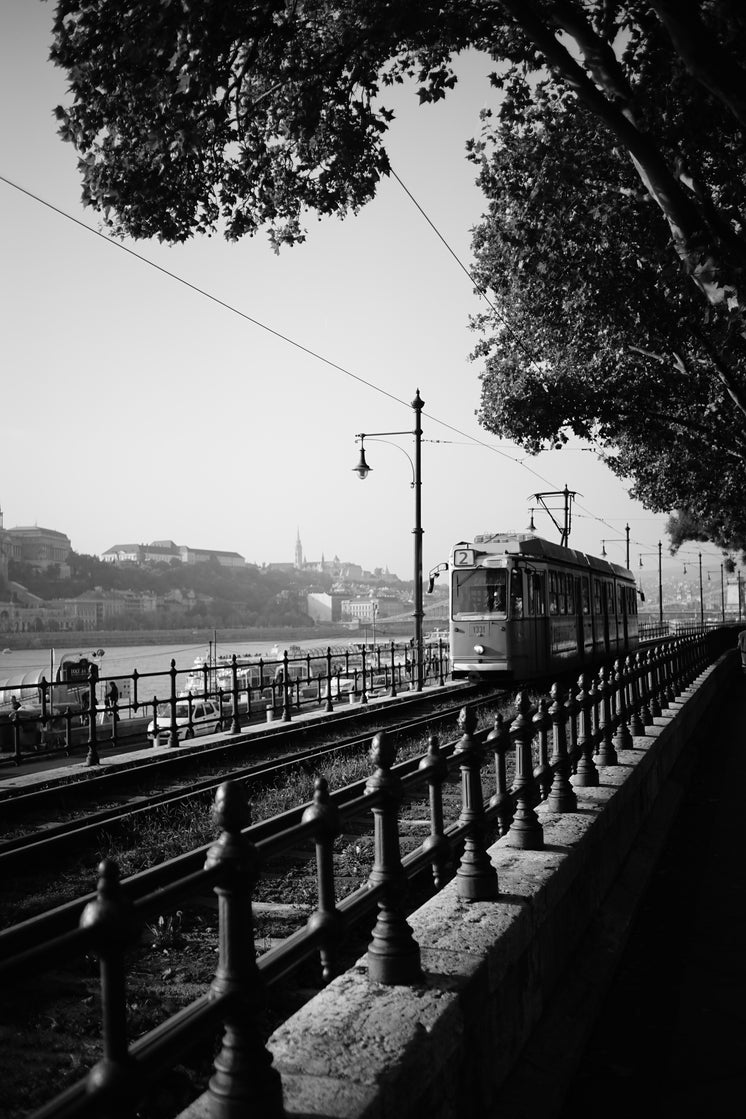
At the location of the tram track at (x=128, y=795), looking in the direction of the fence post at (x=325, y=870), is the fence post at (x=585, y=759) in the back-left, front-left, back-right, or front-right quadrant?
front-left

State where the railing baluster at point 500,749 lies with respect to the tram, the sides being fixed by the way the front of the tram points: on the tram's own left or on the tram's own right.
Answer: on the tram's own left

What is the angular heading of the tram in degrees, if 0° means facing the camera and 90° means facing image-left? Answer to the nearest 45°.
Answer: approximately 45°

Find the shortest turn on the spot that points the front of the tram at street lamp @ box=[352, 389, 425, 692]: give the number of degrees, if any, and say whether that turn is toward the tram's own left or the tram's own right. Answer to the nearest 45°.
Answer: approximately 90° to the tram's own right

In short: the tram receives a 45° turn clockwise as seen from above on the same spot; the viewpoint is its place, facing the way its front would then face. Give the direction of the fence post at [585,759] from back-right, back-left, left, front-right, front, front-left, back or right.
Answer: left

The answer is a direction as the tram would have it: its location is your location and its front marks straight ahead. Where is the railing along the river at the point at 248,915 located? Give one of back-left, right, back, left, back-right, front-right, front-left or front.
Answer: front-left

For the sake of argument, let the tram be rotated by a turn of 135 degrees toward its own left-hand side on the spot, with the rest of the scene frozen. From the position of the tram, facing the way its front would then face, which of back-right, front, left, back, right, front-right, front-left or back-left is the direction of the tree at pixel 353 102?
right

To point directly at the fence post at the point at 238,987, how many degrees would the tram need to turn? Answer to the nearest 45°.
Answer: approximately 45° to its left

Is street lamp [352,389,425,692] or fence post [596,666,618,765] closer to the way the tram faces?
the fence post

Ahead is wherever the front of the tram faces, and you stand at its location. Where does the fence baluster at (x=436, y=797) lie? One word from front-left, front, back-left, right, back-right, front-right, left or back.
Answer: front-left

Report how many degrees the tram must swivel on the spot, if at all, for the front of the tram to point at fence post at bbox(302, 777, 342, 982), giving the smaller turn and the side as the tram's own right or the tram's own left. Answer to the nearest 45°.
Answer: approximately 45° to the tram's own left

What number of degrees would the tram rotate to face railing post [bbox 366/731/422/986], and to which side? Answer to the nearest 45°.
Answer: approximately 45° to its left

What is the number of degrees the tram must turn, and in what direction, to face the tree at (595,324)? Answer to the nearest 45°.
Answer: approximately 45° to its left

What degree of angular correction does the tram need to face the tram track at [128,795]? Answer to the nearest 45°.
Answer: approximately 45° to its left

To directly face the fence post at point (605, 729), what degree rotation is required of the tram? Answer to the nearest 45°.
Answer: approximately 45° to its left

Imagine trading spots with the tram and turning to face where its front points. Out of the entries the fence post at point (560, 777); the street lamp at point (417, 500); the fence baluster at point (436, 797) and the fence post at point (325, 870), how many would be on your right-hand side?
1
